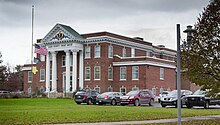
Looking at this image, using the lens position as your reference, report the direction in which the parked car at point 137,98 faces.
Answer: facing the viewer and to the left of the viewer

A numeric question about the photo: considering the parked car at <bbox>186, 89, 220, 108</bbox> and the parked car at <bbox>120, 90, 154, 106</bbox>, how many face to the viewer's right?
0

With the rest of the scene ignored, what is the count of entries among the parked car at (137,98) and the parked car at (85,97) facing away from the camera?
0

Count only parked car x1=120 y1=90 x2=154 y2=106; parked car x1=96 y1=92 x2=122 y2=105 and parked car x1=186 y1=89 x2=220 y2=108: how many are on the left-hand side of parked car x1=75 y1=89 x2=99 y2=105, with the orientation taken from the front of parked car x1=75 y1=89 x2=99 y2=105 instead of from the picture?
0

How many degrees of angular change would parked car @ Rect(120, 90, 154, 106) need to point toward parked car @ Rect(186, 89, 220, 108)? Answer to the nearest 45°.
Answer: approximately 90° to its left
